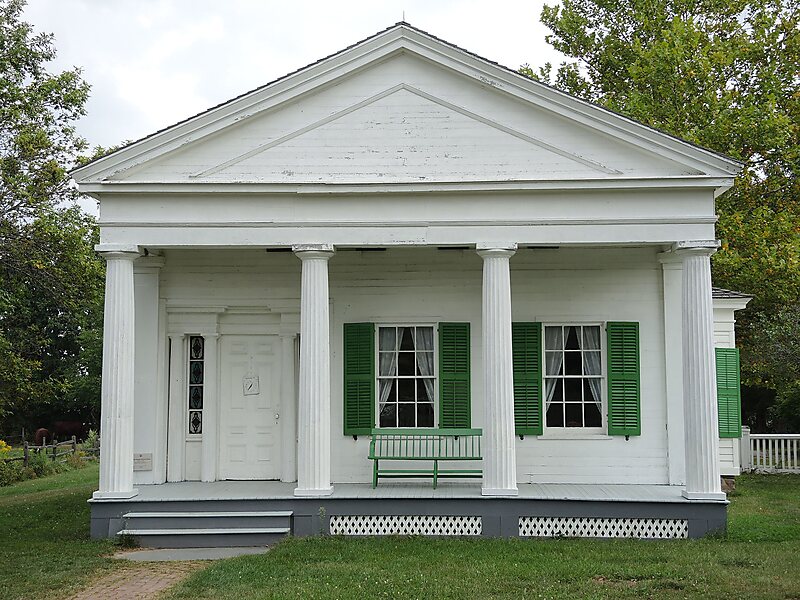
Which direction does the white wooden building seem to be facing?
toward the camera

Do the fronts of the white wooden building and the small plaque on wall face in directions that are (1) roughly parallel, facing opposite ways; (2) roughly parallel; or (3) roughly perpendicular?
roughly parallel

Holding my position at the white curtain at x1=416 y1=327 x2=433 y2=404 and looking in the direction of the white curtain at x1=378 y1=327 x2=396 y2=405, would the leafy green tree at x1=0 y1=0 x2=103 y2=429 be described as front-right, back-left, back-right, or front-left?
front-right

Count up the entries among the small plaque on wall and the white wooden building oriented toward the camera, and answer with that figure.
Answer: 2

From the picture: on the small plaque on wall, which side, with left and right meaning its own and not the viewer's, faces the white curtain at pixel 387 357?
left

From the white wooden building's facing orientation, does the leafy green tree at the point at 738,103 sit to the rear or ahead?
to the rear
